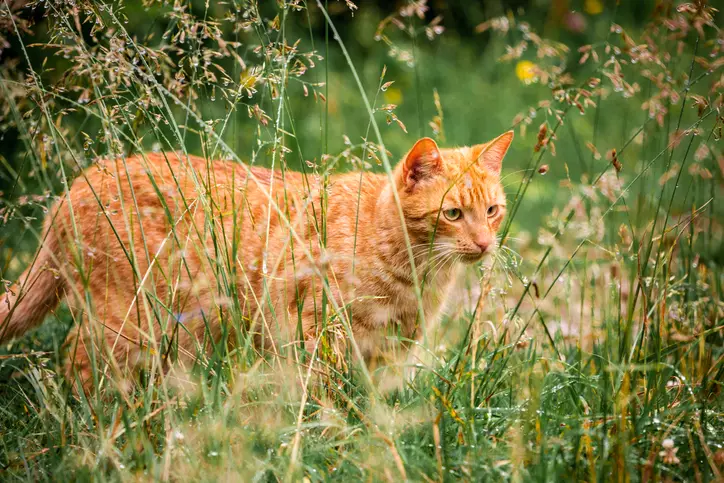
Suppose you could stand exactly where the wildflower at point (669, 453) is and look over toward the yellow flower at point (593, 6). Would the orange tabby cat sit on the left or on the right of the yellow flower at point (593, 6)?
left

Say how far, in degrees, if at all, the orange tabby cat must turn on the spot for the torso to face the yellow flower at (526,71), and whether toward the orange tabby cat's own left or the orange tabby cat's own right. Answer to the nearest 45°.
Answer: approximately 45° to the orange tabby cat's own left

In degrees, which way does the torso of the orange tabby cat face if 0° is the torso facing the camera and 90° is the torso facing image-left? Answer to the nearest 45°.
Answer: approximately 270°

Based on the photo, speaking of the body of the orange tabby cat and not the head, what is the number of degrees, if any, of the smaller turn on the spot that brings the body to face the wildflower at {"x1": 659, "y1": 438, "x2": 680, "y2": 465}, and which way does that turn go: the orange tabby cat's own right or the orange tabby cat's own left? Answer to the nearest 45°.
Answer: approximately 45° to the orange tabby cat's own right

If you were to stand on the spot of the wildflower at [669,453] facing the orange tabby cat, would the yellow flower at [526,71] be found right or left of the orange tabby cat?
right

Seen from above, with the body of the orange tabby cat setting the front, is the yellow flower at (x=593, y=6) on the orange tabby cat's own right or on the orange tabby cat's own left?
on the orange tabby cat's own left
